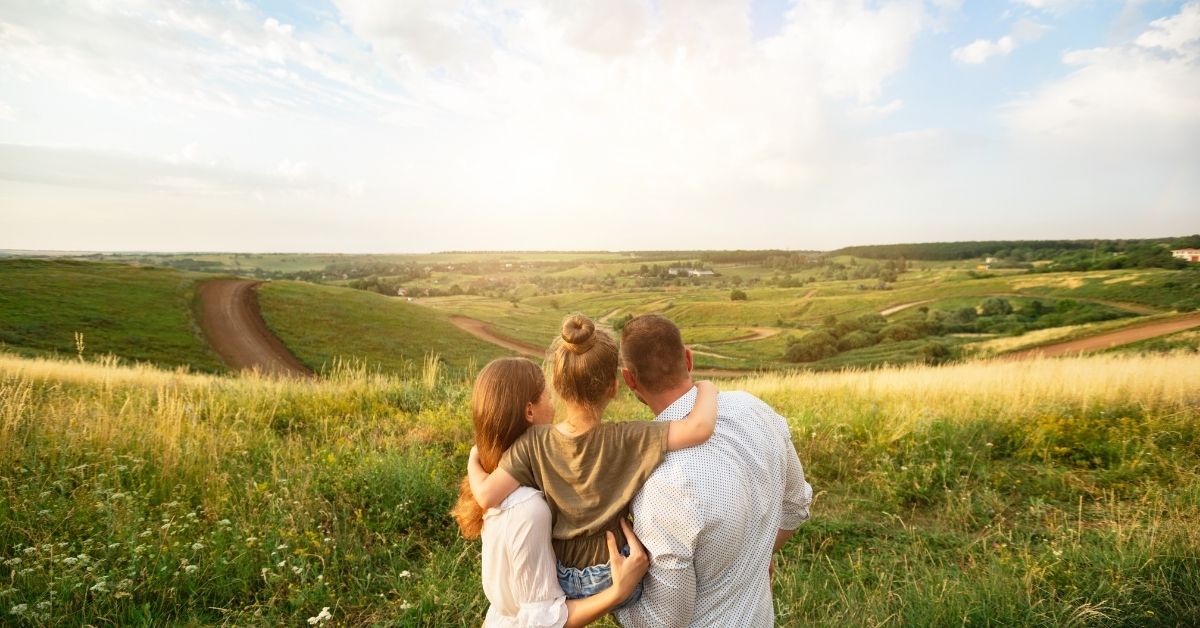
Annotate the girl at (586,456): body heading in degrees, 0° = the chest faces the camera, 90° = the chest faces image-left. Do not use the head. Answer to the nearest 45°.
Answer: approximately 180°

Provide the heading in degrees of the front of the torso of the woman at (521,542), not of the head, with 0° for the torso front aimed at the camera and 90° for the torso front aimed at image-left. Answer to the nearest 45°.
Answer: approximately 225°

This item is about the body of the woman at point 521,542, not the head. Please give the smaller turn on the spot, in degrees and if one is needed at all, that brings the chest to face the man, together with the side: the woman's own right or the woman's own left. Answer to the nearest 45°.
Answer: approximately 45° to the woman's own right

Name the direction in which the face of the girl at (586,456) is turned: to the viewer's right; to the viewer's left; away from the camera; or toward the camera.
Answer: away from the camera

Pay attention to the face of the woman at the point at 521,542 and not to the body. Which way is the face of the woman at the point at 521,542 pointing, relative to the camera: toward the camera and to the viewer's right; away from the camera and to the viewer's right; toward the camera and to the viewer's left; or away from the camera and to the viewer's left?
away from the camera and to the viewer's right

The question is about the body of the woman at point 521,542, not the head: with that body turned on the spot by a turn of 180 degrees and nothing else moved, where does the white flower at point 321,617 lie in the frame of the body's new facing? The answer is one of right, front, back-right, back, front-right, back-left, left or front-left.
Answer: right
